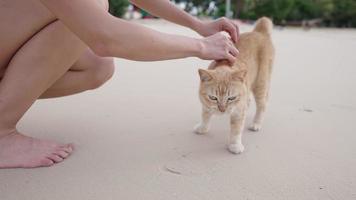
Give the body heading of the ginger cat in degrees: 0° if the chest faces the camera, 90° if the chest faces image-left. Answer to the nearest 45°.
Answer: approximately 45°
